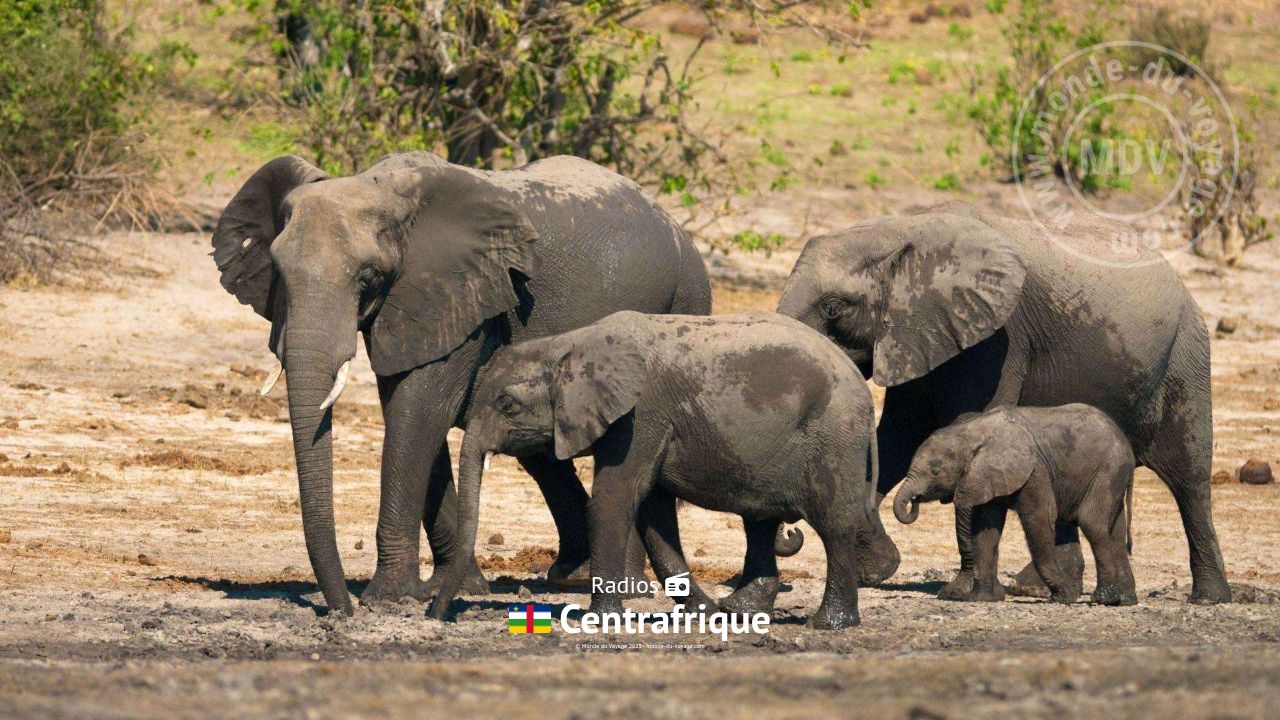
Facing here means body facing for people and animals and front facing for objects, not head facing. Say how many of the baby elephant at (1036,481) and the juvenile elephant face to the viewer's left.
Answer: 2

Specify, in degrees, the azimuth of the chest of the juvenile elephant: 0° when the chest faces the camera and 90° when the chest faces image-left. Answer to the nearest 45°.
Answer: approximately 90°

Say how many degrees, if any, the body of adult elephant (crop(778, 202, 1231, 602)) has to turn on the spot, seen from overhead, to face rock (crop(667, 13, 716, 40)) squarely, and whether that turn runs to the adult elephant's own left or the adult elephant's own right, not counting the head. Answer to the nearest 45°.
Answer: approximately 90° to the adult elephant's own right

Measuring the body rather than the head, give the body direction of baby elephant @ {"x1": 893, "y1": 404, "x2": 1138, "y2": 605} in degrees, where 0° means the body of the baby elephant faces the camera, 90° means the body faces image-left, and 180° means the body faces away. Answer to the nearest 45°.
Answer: approximately 90°

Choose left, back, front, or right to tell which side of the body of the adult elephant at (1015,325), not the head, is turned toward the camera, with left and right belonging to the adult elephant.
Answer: left

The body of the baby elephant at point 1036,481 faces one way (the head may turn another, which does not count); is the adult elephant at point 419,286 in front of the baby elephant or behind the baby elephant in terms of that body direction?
in front
